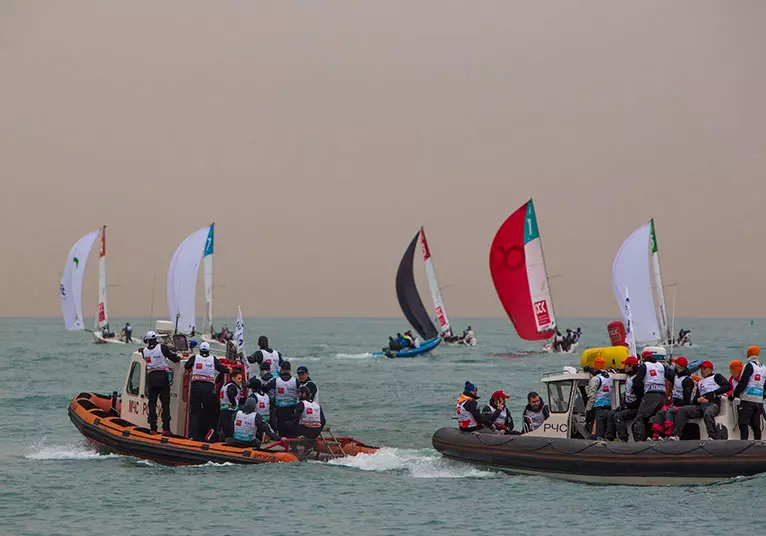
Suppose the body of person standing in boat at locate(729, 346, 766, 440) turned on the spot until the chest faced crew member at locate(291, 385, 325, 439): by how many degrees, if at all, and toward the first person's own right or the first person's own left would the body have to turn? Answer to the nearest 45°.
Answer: approximately 45° to the first person's own left

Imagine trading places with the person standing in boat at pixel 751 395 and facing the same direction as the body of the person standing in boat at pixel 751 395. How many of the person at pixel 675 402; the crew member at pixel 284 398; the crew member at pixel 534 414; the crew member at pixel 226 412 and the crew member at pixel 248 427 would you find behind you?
0

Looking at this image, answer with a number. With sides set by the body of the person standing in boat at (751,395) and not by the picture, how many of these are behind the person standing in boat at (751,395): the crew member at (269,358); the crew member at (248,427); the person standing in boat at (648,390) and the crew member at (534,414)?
0

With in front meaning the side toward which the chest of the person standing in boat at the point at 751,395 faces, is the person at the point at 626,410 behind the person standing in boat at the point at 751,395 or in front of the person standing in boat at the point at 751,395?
in front

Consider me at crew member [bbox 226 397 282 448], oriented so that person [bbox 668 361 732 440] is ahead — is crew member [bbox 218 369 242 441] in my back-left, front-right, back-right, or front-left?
back-left

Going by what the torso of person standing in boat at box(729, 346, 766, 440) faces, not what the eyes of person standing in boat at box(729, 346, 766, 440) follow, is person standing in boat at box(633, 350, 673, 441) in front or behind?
in front

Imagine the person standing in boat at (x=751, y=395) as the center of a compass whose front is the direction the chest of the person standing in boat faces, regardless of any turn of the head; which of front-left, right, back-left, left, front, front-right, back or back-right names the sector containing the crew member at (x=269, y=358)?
front-left

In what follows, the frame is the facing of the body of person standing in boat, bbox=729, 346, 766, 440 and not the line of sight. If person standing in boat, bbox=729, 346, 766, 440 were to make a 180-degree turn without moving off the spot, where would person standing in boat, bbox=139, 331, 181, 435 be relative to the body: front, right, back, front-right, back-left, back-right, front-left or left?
back-right

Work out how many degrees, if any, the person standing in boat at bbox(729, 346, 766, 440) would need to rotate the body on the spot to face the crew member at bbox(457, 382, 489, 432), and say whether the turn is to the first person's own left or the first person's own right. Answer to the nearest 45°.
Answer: approximately 45° to the first person's own left

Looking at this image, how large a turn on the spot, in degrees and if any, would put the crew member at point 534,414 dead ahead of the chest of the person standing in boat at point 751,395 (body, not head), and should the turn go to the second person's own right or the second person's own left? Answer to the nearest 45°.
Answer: approximately 45° to the second person's own left

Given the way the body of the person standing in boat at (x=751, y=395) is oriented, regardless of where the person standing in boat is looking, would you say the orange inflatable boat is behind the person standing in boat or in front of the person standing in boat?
in front
